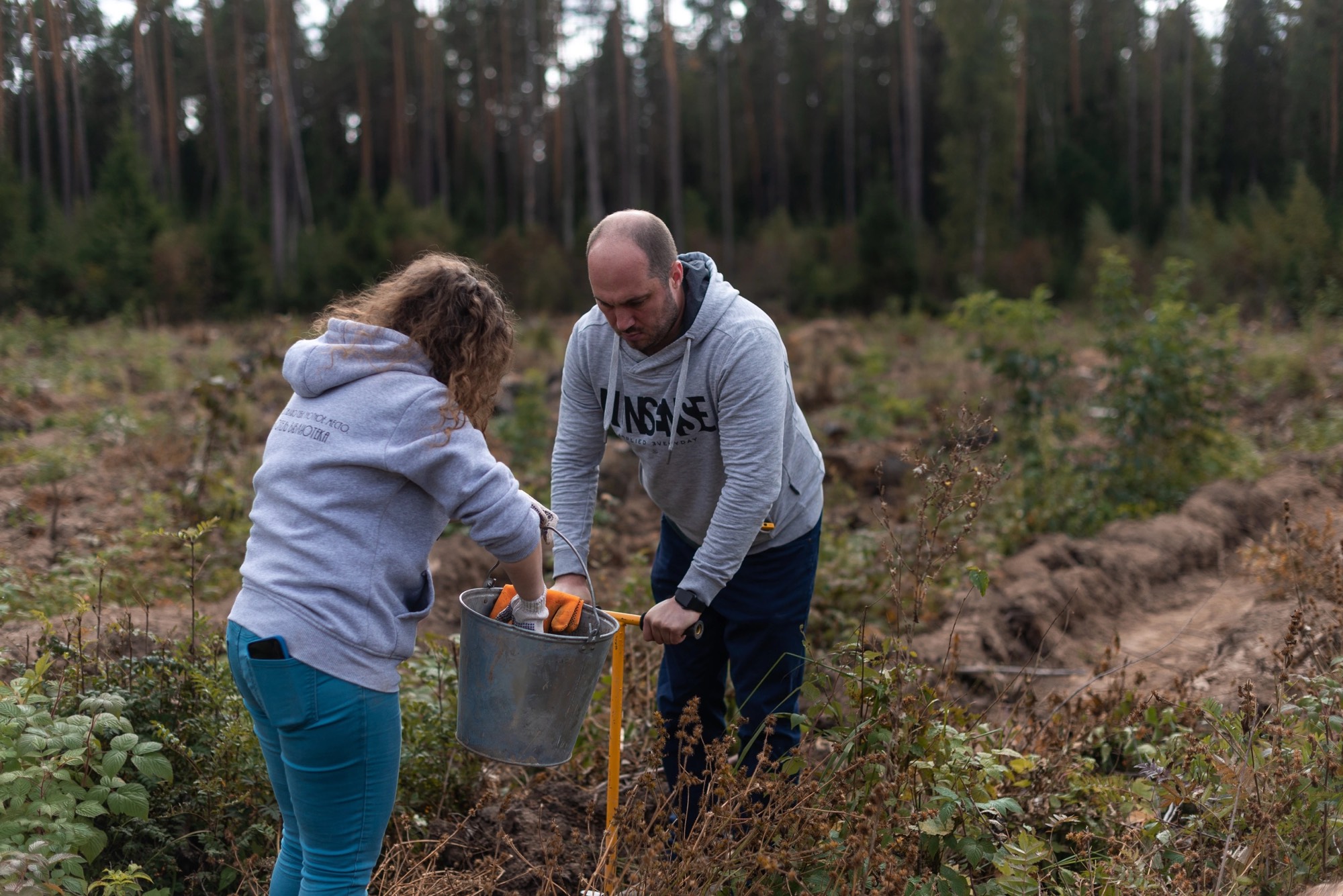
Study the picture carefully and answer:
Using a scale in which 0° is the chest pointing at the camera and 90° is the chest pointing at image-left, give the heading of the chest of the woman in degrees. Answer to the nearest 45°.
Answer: approximately 225°

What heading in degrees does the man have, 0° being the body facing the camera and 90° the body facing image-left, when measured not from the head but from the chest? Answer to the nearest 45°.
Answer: approximately 45°

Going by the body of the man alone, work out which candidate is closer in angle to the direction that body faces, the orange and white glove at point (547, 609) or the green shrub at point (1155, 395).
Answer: the orange and white glove

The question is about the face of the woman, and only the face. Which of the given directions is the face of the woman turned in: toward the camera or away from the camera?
away from the camera

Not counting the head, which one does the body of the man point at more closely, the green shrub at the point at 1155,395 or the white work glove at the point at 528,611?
the white work glove

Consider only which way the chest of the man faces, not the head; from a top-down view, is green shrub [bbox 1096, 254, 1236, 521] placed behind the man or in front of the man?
behind

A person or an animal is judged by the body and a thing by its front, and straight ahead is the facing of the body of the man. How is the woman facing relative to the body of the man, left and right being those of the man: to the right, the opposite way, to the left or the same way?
the opposite way

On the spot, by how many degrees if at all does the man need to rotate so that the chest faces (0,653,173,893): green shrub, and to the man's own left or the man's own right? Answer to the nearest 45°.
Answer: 0° — they already face it
